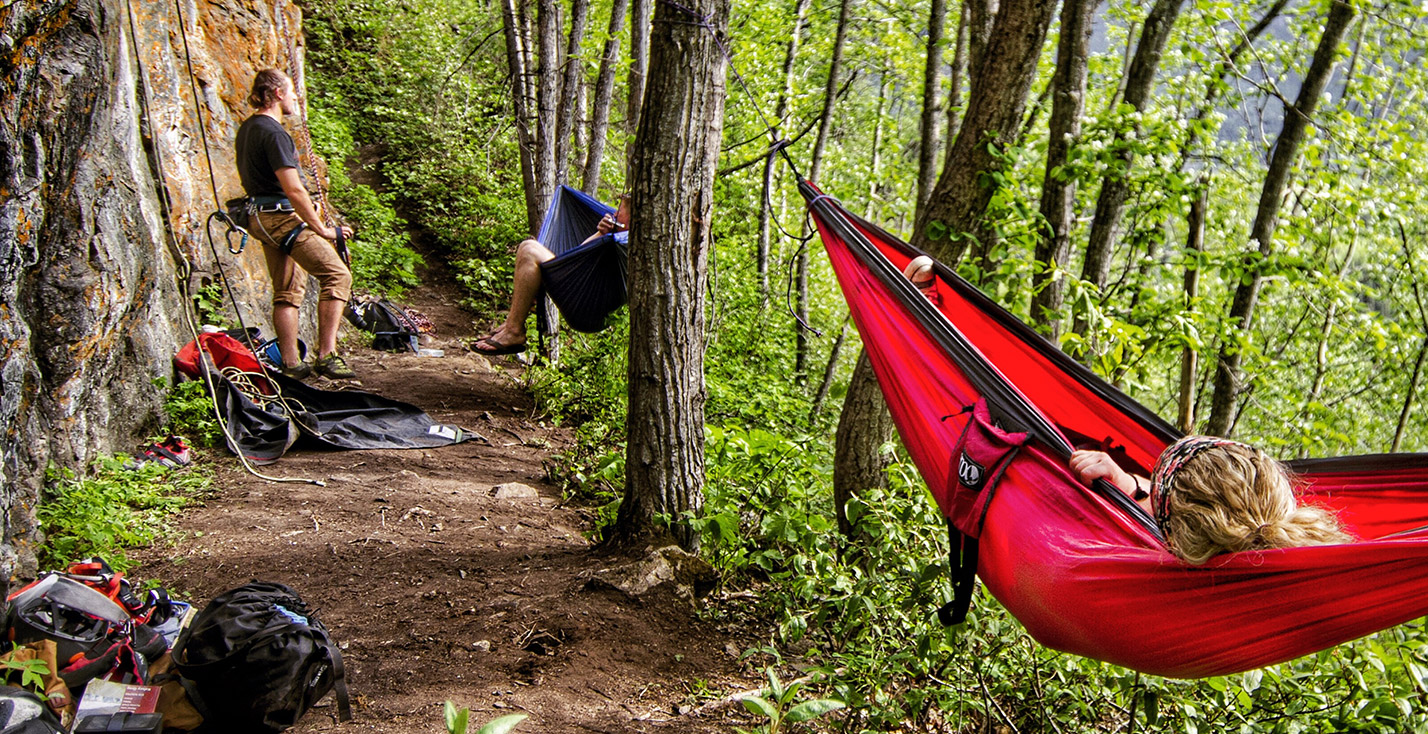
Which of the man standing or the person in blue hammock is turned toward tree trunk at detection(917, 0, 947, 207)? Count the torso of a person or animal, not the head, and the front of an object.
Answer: the man standing

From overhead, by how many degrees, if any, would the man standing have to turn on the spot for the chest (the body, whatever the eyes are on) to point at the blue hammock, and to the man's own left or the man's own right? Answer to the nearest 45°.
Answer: approximately 45° to the man's own right

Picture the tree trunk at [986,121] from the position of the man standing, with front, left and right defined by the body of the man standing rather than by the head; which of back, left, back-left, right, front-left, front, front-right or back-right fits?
front-right

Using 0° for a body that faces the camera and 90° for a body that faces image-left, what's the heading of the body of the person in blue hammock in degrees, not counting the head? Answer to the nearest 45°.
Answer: approximately 90°

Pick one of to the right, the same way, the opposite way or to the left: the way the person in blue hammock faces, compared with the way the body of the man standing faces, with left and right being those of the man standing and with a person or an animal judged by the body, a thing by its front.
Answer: the opposite way

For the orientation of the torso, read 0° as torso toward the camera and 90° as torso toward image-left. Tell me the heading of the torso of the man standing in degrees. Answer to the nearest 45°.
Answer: approximately 270°

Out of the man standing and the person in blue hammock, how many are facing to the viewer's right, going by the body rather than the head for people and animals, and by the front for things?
1

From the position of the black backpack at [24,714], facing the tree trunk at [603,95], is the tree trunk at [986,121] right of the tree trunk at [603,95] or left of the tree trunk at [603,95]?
right

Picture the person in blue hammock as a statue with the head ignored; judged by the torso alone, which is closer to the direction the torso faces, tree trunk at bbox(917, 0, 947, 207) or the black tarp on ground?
the black tarp on ground

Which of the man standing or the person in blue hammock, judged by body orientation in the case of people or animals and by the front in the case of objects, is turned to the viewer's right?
the man standing
